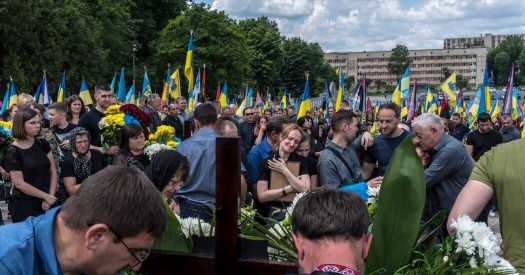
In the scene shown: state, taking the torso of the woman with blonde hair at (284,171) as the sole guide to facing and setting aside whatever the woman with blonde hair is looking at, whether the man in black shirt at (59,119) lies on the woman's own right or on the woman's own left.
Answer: on the woman's own right

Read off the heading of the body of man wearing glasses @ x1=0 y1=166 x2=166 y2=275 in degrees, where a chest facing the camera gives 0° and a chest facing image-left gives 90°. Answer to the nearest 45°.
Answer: approximately 270°

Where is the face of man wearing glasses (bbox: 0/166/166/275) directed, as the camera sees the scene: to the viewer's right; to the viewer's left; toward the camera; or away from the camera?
to the viewer's right

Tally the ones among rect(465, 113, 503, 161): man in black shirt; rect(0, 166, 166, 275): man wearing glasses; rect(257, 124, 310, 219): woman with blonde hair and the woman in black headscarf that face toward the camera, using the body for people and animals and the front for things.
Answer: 3

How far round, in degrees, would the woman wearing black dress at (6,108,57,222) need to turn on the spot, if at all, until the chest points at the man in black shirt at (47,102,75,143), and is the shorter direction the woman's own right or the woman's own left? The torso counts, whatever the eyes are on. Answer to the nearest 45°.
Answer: approximately 135° to the woman's own left

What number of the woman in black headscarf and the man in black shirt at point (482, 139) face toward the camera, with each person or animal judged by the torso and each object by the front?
2

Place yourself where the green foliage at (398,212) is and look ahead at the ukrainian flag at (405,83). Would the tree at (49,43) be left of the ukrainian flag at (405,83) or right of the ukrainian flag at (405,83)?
left

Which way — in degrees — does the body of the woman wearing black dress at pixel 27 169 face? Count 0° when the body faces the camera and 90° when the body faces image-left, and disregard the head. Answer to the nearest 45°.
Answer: approximately 315°

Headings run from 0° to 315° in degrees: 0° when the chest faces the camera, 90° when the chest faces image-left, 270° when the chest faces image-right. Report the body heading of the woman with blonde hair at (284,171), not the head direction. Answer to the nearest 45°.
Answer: approximately 0°

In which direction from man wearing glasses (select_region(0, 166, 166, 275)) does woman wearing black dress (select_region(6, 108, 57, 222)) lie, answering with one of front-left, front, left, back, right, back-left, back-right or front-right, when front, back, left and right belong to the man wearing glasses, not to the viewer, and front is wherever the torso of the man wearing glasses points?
left
